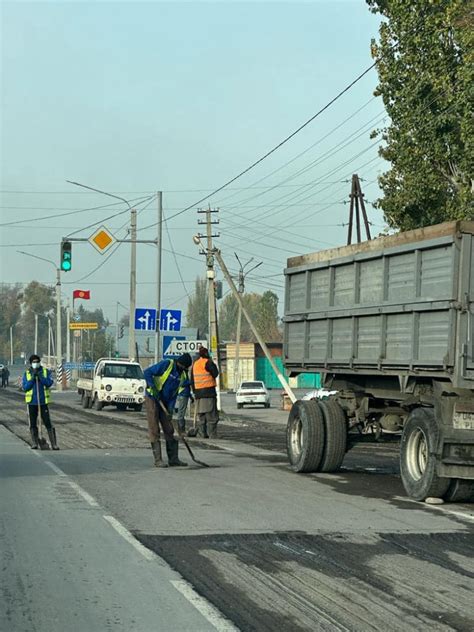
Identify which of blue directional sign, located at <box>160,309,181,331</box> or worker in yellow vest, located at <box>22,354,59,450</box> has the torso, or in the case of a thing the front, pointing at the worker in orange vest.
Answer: the blue directional sign

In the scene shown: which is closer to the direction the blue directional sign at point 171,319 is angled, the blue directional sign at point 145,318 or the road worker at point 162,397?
the road worker

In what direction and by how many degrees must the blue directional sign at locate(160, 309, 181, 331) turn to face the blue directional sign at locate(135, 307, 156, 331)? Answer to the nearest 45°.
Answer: approximately 135° to its right

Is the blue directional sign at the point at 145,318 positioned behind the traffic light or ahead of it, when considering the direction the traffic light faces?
behind

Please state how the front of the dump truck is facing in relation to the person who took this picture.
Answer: facing away from the viewer and to the left of the viewer
